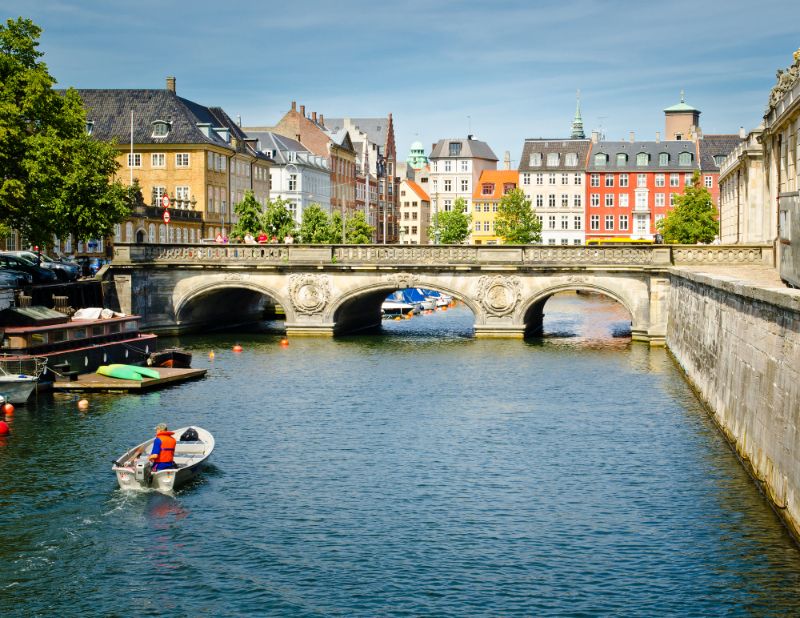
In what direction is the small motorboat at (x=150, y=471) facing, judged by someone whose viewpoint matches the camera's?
facing away from the viewer and to the right of the viewer

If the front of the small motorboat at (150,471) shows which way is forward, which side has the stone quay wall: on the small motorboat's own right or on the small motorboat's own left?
on the small motorboat's own right
